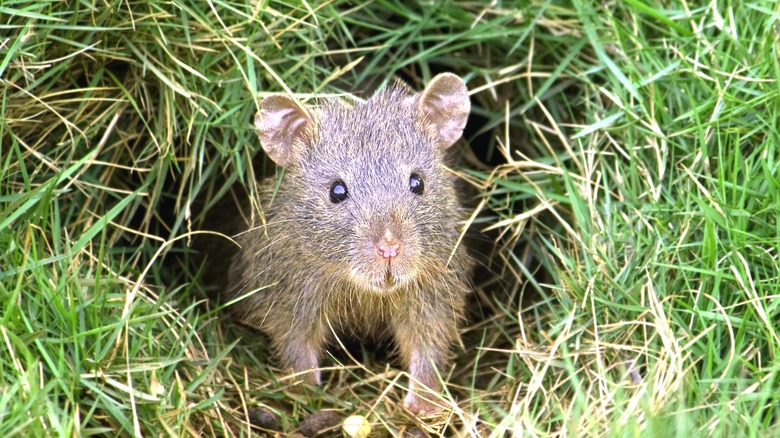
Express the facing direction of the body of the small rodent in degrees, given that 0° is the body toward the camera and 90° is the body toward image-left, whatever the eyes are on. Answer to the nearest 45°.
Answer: approximately 0°
